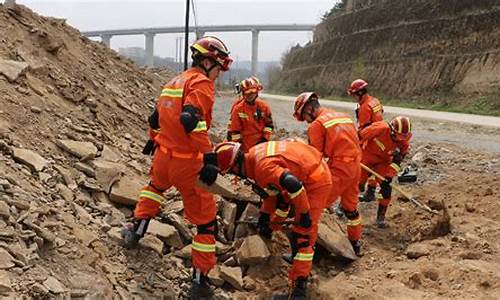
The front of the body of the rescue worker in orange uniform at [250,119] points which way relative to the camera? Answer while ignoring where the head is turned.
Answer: toward the camera

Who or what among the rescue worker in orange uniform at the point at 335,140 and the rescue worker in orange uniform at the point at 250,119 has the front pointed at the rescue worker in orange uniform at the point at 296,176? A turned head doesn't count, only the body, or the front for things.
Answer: the rescue worker in orange uniform at the point at 250,119

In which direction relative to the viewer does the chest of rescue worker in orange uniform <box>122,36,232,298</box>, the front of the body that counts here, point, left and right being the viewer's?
facing away from the viewer and to the right of the viewer

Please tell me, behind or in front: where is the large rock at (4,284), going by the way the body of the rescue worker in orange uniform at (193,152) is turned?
behind

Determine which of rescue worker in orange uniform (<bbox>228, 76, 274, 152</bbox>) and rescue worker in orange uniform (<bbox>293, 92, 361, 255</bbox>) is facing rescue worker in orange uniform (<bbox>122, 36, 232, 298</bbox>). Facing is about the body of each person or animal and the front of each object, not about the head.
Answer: rescue worker in orange uniform (<bbox>228, 76, 274, 152</bbox>)

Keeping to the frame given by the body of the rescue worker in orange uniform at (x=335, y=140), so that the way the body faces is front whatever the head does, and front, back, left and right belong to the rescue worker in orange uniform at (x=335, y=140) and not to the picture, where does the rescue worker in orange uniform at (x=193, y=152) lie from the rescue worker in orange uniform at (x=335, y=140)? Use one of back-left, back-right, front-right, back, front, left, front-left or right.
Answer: left

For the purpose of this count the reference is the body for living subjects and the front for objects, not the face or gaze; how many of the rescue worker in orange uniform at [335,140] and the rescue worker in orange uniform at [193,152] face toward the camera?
0

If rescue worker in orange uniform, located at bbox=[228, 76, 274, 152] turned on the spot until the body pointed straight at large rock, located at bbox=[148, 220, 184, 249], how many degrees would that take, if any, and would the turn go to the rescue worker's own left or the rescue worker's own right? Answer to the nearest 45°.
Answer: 0° — they already face it

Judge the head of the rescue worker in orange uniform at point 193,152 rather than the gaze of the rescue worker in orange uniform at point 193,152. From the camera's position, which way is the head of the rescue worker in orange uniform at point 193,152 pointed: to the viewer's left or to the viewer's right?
to the viewer's right

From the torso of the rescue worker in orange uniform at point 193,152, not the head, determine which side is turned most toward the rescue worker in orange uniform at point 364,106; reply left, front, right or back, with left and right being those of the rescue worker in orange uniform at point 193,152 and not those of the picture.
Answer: front

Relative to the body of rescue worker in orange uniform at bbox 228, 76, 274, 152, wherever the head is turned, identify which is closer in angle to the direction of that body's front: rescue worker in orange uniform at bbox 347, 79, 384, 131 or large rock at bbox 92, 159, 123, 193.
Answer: the large rock

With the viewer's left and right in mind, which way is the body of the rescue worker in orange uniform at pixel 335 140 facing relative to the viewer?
facing away from the viewer and to the left of the viewer

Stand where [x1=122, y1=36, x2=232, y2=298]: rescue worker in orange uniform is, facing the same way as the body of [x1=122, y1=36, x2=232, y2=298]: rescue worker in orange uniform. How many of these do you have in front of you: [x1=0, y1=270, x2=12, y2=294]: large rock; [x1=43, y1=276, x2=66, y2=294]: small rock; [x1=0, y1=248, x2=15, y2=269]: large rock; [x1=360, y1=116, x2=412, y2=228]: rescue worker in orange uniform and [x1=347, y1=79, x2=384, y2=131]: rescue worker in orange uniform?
2

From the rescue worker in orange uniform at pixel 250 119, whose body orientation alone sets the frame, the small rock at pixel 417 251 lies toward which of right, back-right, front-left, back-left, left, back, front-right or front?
front-left

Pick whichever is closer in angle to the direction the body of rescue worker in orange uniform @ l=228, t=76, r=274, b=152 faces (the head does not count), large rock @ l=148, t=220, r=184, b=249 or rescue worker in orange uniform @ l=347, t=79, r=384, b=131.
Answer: the large rock

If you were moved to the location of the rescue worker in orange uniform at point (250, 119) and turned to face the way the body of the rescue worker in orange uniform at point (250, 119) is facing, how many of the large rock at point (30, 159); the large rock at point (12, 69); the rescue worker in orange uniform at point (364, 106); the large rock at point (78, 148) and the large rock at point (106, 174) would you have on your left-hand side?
1
